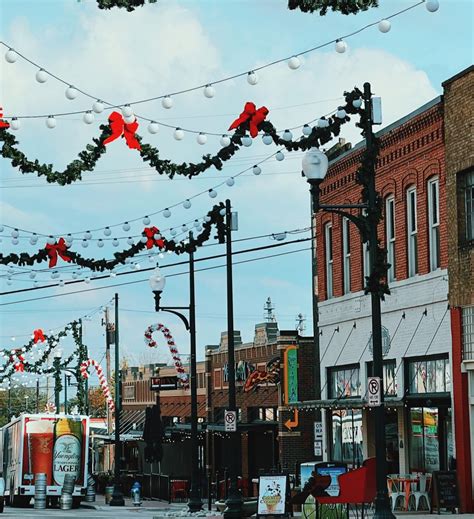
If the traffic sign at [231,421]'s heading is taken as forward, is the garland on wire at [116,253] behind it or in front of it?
in front

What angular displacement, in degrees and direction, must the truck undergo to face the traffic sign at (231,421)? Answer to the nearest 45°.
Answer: approximately 180°

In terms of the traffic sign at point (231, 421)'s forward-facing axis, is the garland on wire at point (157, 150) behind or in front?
in front

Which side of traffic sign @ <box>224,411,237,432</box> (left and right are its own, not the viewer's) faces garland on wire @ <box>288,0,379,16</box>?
front

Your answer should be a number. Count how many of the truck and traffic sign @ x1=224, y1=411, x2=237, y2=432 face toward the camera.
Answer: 1

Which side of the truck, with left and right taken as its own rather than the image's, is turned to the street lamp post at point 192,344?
back

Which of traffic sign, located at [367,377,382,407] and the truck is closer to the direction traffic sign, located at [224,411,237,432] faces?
the traffic sign

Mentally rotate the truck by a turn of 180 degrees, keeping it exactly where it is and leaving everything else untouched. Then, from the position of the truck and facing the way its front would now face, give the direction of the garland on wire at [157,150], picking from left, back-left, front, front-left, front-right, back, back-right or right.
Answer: front

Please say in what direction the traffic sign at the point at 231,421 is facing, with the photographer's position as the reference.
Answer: facing the viewer

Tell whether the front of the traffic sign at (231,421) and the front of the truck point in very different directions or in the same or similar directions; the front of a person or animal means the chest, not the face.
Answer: very different directions

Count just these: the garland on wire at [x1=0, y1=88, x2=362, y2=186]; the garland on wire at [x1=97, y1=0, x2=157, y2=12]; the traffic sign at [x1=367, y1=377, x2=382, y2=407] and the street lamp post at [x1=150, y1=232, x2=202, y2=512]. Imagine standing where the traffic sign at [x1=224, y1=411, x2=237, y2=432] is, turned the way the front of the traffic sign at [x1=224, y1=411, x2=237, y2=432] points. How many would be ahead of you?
3
